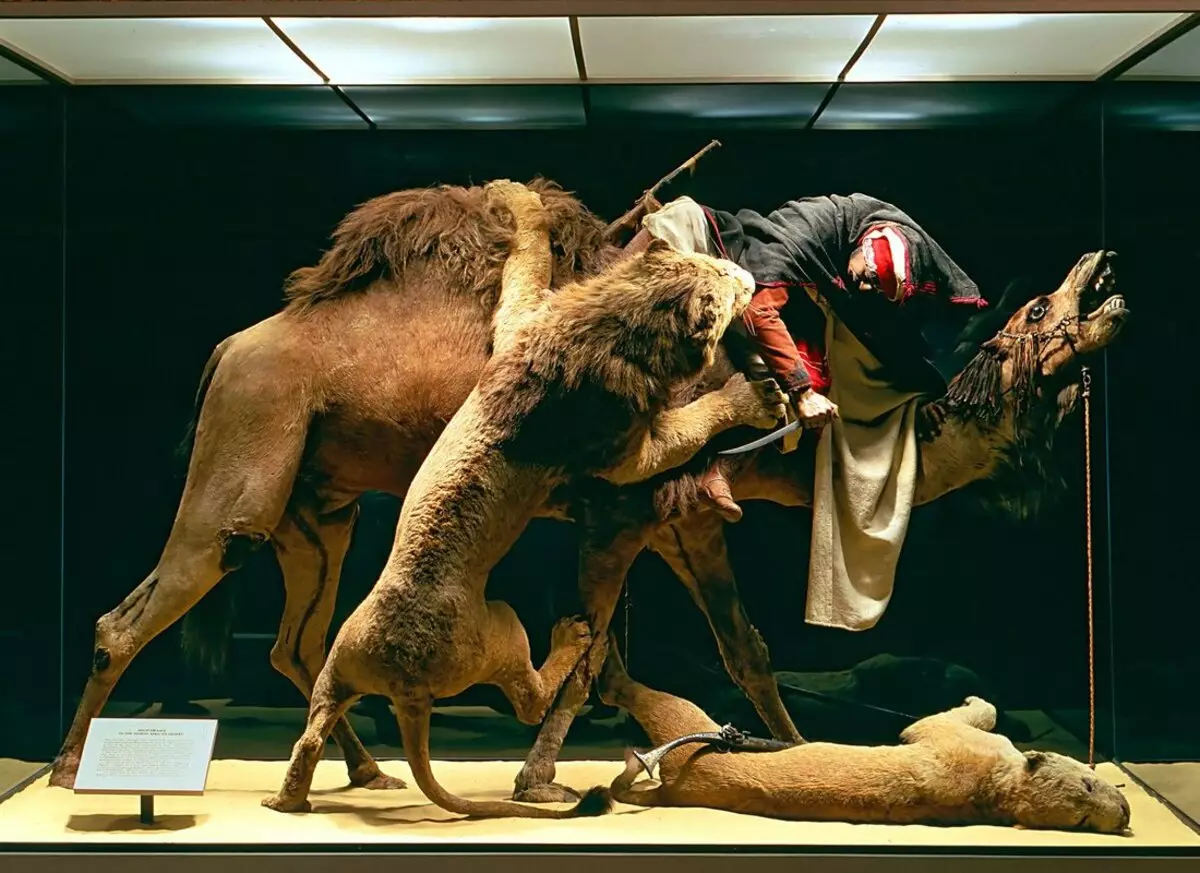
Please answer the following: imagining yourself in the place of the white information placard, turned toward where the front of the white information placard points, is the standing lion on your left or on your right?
on your left

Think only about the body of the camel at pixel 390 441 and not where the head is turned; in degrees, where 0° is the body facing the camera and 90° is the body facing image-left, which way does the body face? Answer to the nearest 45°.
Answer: approximately 270°

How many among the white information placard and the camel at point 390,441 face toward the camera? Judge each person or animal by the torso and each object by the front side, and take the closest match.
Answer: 1

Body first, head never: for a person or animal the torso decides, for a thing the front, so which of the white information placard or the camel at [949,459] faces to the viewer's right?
the camel

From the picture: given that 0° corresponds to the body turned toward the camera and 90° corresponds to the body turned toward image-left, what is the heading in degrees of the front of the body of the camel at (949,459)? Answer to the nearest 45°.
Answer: approximately 270°

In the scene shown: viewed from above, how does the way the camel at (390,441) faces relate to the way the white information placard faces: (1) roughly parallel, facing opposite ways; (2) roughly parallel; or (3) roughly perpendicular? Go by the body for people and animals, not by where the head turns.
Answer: roughly perpendicular
